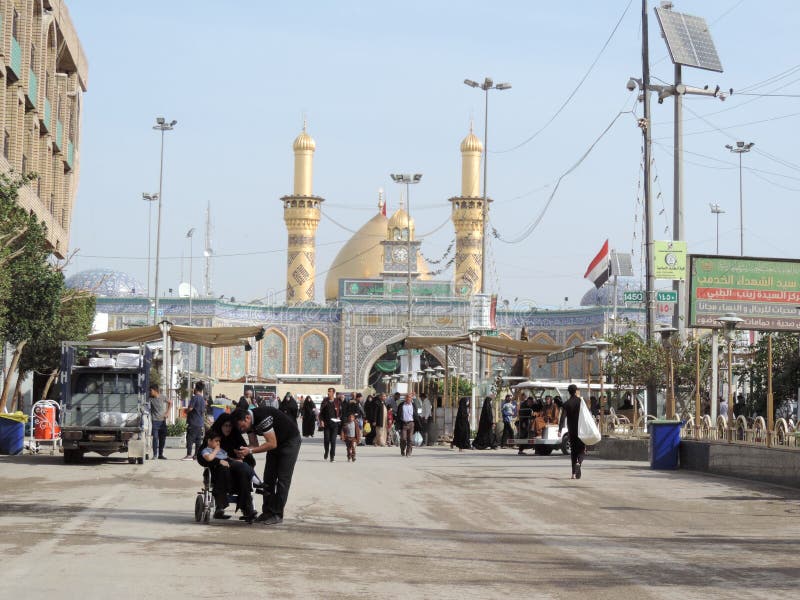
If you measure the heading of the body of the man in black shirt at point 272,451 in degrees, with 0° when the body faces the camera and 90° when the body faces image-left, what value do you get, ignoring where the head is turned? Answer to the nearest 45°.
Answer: approximately 90°

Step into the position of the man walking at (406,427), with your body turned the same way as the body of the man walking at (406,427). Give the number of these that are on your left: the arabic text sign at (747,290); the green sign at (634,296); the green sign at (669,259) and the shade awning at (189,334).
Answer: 3

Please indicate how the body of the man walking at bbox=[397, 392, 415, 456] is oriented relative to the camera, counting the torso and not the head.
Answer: toward the camera

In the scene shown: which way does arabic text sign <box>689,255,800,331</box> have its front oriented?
toward the camera

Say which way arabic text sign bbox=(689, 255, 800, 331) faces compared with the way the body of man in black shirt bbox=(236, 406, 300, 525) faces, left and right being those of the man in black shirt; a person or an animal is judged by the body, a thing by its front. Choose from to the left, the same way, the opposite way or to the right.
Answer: to the left

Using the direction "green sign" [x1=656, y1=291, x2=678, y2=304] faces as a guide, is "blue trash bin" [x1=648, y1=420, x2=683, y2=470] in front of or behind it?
in front
